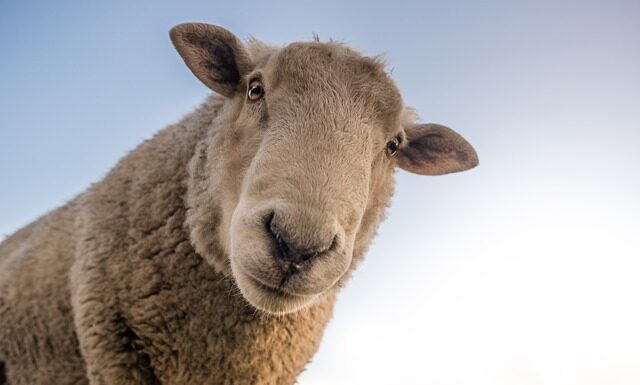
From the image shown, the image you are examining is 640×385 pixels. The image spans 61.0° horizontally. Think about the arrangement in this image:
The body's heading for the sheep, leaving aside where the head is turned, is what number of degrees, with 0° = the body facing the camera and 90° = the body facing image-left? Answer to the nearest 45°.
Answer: approximately 315°
